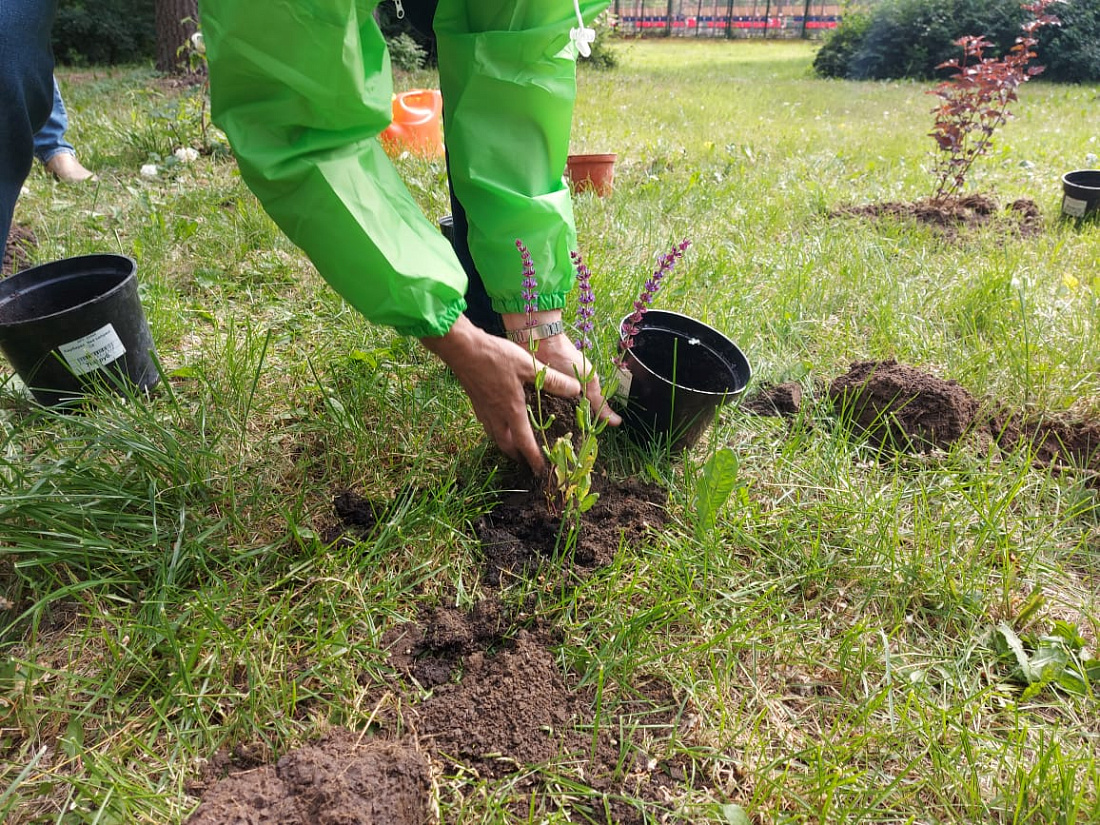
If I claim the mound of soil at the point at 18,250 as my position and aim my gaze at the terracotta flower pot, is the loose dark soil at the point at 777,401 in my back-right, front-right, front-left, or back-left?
front-right

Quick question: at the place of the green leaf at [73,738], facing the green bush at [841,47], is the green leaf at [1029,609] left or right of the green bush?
right

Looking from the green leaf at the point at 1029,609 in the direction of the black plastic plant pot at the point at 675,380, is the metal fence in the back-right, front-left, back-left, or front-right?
front-right

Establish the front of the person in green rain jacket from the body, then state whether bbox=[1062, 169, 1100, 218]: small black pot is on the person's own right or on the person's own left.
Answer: on the person's own left

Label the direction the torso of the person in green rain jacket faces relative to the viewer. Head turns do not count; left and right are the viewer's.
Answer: facing the viewer and to the right of the viewer

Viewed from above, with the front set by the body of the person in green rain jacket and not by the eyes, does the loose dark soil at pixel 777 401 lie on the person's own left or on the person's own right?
on the person's own left

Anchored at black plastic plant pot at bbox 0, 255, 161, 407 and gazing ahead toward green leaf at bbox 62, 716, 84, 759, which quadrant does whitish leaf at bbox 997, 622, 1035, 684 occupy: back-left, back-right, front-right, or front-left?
front-left
